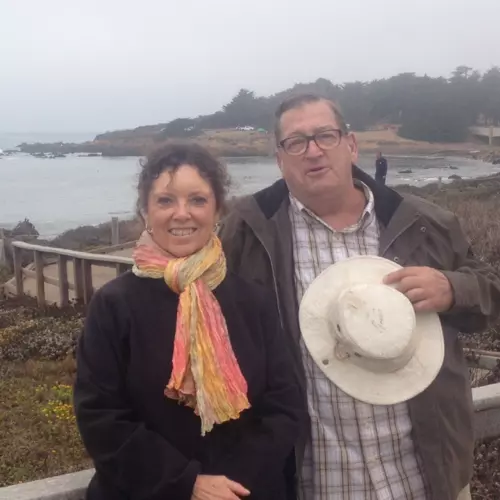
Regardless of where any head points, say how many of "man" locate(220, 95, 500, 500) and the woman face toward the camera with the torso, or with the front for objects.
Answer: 2

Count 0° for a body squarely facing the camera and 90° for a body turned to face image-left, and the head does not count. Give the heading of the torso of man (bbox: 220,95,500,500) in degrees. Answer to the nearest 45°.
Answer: approximately 0°

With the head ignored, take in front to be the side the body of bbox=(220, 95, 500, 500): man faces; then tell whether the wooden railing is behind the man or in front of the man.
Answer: behind

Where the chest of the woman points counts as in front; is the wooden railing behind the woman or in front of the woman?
behind

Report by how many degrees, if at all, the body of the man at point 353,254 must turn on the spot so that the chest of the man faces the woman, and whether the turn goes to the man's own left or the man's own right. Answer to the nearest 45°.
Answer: approximately 45° to the man's own right

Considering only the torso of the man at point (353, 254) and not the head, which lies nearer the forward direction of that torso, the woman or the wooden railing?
the woman

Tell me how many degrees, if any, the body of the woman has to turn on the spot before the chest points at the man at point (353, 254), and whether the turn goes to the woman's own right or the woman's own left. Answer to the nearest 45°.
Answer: approximately 135° to the woman's own left

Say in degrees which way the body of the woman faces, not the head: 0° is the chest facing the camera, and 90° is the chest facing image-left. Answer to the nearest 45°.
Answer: approximately 0°
